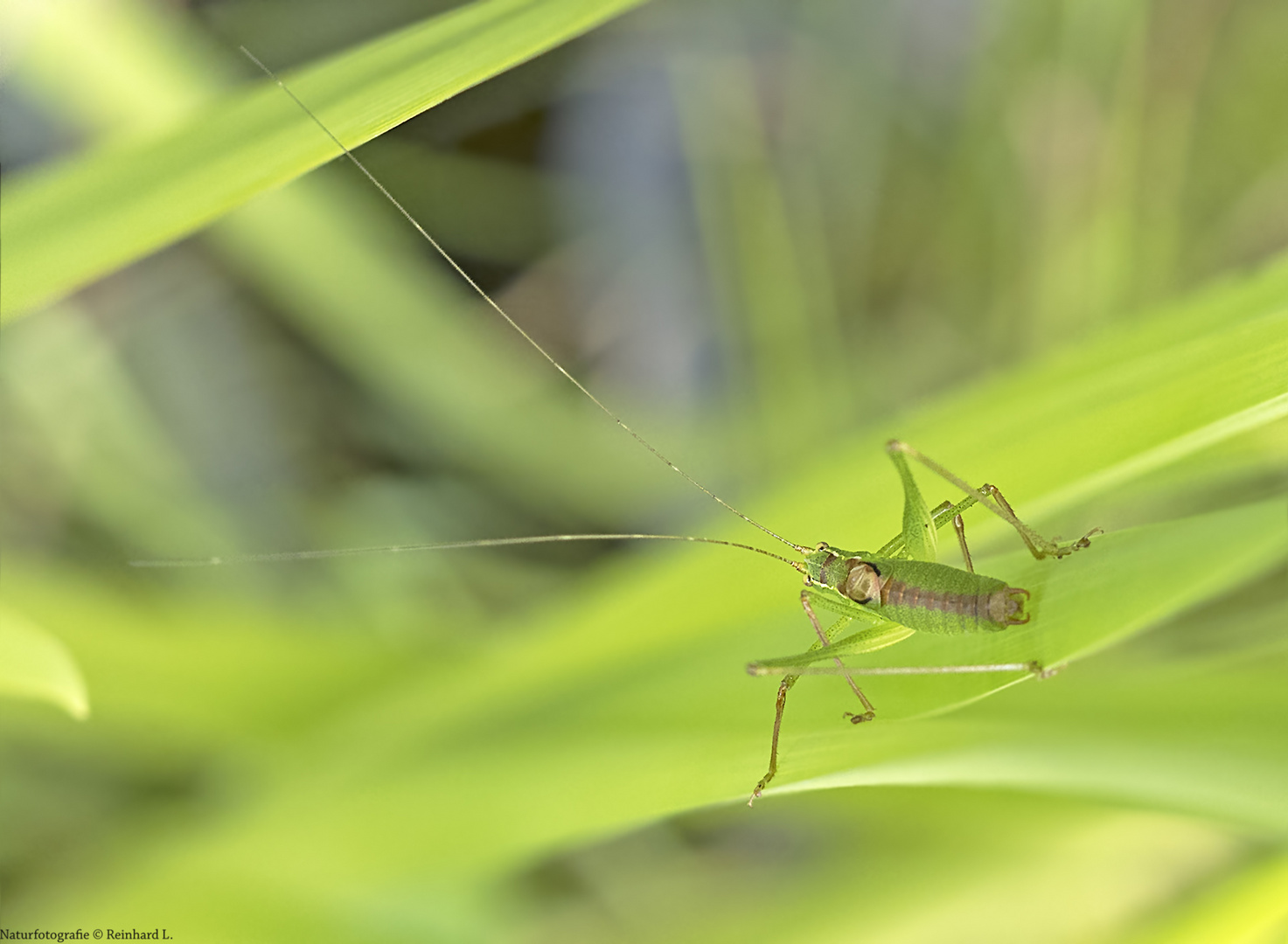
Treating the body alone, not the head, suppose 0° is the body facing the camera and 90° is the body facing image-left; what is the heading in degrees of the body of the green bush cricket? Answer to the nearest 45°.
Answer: approximately 90°

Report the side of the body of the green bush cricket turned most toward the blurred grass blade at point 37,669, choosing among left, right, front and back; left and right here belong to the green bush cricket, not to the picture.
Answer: front
